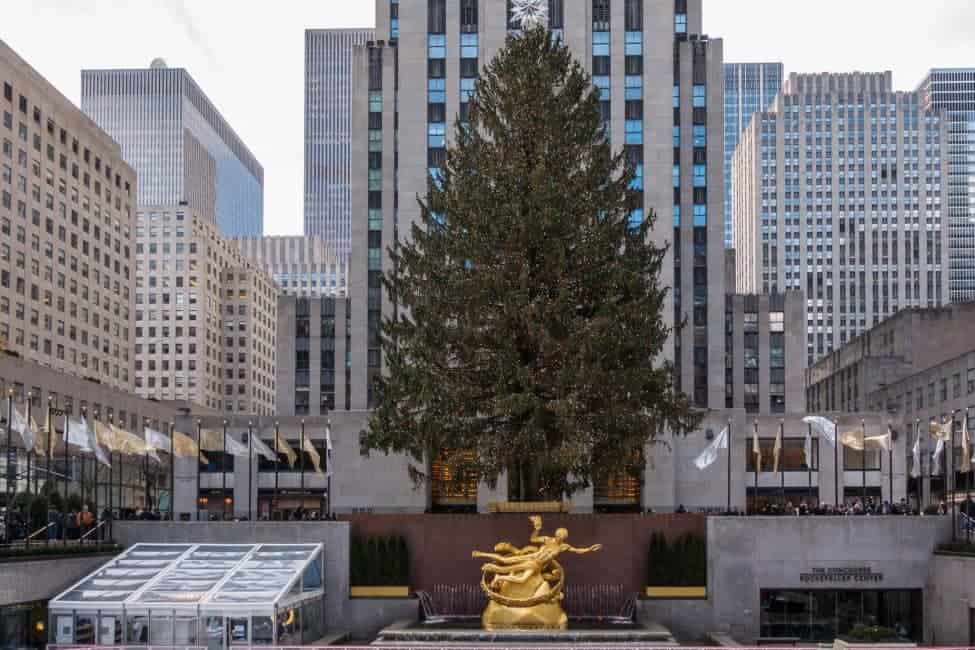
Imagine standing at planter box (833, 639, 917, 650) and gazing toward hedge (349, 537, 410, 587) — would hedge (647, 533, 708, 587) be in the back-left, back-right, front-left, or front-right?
front-right

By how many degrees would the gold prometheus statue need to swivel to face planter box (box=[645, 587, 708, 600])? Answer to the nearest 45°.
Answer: approximately 135° to its left

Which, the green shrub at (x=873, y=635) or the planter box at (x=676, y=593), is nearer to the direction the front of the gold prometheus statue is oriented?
the green shrub

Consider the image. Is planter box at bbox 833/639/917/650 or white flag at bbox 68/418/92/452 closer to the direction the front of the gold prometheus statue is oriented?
the planter box

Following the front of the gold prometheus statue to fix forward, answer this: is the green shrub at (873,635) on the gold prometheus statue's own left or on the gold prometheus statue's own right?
on the gold prometheus statue's own left

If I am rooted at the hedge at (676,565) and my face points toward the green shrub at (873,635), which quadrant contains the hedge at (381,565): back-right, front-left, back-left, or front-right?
back-right

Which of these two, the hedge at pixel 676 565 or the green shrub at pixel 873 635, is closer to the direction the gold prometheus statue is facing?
the green shrub

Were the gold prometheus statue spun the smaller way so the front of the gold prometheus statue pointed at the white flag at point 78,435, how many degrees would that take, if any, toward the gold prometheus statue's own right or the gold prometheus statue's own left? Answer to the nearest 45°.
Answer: approximately 90° to the gold prometheus statue's own right

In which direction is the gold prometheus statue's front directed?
toward the camera

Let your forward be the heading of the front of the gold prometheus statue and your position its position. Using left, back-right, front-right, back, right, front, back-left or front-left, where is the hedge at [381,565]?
back-right
